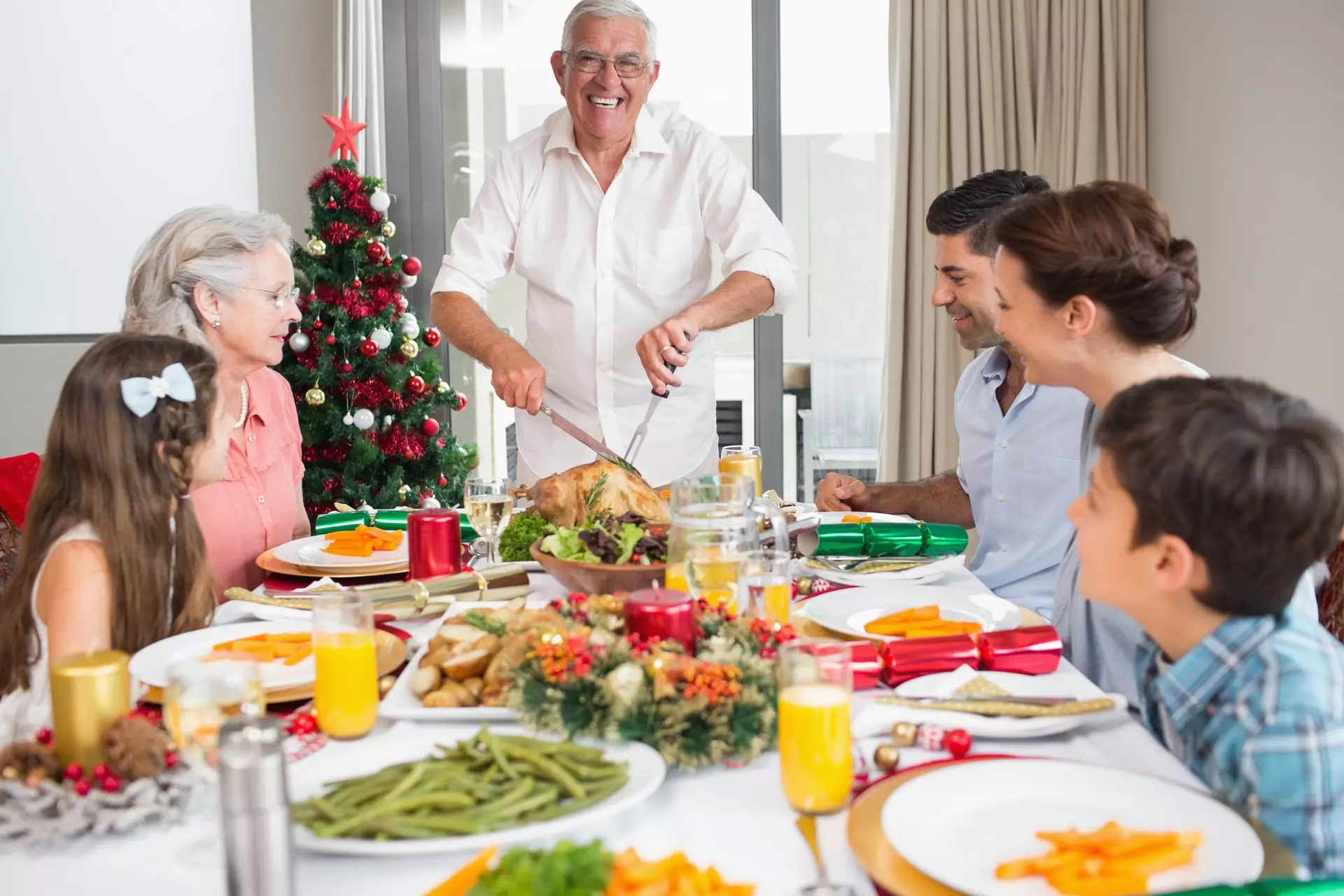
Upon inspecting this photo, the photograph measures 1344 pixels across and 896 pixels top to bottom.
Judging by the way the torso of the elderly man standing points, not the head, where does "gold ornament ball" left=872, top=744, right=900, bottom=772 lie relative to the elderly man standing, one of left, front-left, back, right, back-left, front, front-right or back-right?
front

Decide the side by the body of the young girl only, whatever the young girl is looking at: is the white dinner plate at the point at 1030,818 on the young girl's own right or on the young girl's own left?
on the young girl's own right

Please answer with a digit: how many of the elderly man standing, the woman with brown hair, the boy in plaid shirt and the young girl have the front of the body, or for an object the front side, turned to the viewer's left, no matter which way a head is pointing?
2

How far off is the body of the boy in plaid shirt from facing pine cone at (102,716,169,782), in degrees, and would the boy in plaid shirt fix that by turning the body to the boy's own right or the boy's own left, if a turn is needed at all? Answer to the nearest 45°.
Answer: approximately 45° to the boy's own left

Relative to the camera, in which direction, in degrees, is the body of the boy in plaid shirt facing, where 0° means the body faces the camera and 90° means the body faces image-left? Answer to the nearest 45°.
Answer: approximately 90°

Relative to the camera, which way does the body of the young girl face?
to the viewer's right

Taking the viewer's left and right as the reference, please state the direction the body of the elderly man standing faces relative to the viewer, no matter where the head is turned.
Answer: facing the viewer

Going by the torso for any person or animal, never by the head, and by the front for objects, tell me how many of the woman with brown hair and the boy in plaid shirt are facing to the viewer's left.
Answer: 2

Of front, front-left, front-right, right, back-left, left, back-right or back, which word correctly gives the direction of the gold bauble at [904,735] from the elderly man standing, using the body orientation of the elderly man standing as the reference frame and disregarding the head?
front

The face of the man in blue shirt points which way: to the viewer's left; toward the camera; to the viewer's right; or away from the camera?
to the viewer's left

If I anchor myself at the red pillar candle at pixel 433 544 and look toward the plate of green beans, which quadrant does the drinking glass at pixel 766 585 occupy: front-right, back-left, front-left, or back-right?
front-left

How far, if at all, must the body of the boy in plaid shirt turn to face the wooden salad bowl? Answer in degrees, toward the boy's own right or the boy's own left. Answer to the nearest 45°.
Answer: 0° — they already face it

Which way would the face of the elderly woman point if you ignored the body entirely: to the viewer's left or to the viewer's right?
to the viewer's right

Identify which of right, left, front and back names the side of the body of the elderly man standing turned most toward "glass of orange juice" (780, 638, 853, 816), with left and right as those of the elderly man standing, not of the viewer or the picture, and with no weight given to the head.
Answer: front
